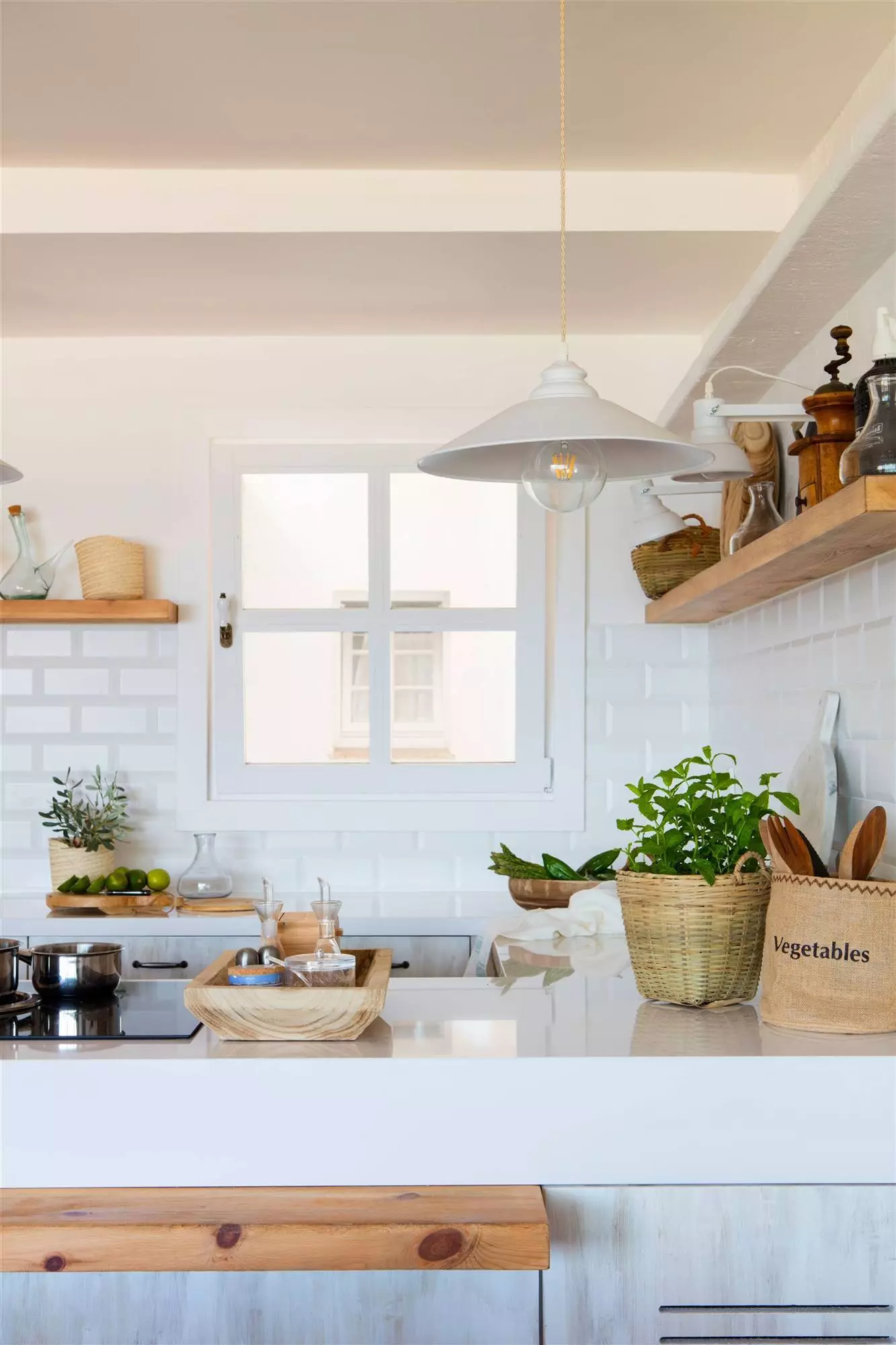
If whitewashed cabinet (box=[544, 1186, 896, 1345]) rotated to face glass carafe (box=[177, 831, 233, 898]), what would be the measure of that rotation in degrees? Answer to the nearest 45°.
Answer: approximately 135° to its right

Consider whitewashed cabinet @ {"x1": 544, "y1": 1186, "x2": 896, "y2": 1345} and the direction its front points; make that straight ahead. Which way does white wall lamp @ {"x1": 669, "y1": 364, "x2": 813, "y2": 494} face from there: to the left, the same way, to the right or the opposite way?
to the right

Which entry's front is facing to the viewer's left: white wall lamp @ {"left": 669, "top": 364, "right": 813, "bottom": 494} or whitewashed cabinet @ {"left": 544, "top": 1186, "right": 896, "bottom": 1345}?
the white wall lamp

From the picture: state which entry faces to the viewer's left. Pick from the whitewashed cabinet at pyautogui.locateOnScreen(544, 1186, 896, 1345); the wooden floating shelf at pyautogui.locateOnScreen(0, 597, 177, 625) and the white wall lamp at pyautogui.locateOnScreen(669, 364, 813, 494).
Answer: the white wall lamp

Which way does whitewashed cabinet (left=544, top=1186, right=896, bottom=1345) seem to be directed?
toward the camera

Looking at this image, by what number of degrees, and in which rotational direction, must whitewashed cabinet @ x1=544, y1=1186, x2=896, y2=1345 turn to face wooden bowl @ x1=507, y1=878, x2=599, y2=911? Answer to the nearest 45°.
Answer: approximately 180°

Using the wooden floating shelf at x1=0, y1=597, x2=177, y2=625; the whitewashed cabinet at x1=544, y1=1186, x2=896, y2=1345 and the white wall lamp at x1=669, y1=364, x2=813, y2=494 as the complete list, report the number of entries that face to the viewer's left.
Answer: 1

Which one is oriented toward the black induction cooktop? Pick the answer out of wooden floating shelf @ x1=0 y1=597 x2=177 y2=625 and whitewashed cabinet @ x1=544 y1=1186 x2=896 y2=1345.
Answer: the wooden floating shelf

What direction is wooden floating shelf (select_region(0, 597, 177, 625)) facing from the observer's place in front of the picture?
facing the viewer

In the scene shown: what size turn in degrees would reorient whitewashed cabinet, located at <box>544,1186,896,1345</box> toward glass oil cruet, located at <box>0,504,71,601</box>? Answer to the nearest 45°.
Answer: approximately 135° to its right

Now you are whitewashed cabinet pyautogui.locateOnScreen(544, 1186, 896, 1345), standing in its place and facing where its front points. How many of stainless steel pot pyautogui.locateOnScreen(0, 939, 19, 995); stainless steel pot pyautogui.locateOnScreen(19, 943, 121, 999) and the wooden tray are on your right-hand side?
3

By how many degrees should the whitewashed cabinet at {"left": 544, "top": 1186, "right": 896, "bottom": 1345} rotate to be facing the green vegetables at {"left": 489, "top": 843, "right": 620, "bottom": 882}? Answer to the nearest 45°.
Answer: approximately 180°

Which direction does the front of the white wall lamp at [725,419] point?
to the viewer's left
